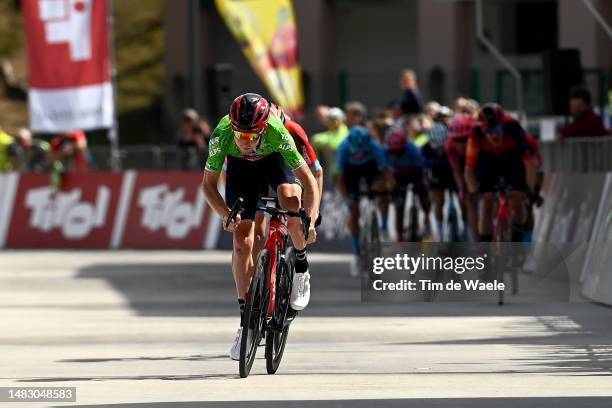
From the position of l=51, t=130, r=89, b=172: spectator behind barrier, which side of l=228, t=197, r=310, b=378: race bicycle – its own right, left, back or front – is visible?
back

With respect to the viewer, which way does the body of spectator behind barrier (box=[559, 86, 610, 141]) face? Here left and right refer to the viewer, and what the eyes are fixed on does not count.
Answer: facing the viewer and to the left of the viewer

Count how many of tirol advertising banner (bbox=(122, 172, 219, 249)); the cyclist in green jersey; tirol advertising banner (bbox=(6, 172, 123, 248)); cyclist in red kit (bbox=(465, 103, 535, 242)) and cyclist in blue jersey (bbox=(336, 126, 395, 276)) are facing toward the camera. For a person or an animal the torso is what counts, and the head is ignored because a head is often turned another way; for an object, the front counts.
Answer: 5

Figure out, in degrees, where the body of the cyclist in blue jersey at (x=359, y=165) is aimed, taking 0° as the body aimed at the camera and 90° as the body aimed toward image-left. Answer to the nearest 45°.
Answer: approximately 0°

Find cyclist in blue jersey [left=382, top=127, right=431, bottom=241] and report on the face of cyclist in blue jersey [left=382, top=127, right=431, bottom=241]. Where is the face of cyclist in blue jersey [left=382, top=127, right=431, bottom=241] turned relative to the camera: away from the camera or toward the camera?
toward the camera

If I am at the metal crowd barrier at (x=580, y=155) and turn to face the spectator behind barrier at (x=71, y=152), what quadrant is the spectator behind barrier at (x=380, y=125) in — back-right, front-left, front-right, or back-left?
front-right

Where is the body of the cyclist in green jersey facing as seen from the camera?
toward the camera

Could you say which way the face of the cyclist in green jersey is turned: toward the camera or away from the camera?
toward the camera

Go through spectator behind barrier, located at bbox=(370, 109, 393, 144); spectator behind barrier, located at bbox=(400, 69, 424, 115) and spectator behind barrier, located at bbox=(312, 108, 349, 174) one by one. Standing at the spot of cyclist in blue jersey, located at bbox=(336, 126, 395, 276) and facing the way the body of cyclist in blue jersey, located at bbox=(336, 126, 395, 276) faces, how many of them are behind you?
3

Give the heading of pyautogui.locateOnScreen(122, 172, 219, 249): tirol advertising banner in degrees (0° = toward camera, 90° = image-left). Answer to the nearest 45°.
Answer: approximately 0°

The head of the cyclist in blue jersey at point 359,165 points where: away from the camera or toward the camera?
toward the camera

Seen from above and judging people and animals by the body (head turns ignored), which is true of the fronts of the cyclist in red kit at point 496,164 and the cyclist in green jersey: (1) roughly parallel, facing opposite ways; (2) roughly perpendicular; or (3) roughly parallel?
roughly parallel

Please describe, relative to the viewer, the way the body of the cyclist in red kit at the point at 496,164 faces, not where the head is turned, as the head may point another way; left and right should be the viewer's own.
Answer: facing the viewer

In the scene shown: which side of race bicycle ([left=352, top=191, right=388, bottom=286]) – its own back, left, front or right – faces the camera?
front

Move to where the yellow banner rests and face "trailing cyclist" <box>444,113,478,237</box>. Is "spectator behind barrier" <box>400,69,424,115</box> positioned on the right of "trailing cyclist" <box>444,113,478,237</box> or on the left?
left
